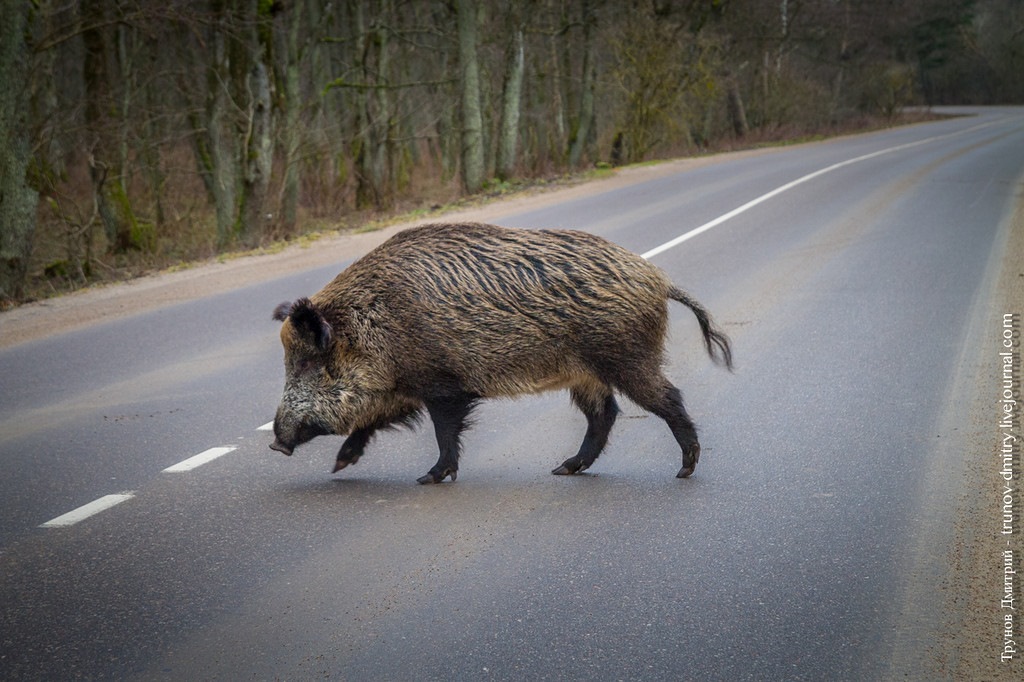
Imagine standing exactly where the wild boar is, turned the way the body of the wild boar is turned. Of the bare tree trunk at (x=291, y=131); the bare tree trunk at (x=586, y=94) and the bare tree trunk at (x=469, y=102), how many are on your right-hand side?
3

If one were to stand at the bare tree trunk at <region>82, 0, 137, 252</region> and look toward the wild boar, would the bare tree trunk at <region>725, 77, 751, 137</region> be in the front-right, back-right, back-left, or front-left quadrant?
back-left

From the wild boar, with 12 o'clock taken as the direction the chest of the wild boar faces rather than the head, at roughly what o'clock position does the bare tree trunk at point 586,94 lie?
The bare tree trunk is roughly at 3 o'clock from the wild boar.

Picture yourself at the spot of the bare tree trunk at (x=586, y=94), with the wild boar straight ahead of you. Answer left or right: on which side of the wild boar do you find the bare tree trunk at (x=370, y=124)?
right

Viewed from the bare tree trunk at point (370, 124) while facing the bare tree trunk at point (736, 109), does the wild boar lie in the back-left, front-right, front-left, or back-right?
back-right

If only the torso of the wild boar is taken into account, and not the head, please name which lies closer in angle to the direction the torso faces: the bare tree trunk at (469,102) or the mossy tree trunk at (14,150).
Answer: the mossy tree trunk

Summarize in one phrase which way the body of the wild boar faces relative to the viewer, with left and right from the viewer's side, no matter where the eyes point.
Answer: facing to the left of the viewer

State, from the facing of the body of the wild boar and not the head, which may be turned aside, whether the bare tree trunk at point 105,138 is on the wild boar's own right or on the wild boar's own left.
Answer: on the wild boar's own right

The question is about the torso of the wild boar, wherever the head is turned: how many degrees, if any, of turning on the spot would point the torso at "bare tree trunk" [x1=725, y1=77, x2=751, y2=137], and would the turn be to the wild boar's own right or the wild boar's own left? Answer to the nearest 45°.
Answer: approximately 90° to the wild boar's own right

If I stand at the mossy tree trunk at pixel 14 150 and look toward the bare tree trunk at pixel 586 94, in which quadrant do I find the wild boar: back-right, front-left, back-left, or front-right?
back-right

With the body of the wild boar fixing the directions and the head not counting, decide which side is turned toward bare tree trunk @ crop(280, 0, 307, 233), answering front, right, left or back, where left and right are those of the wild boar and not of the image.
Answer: right
